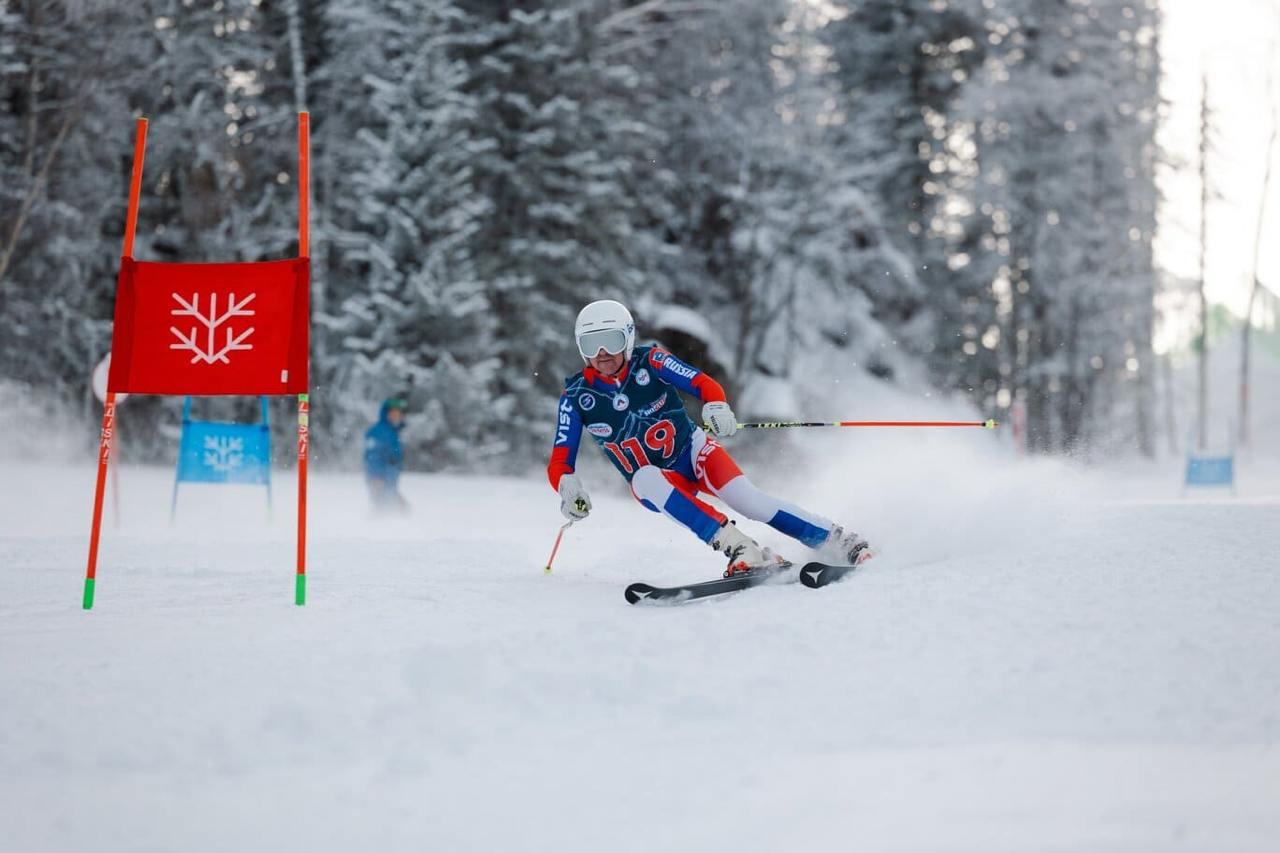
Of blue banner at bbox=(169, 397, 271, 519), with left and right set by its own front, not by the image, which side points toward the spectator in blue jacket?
left

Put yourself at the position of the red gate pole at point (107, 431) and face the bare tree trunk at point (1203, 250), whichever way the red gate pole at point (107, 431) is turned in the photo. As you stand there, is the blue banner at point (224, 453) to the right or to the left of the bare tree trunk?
left

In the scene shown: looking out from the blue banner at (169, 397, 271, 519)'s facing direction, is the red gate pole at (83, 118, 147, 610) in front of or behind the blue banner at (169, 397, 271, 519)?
in front

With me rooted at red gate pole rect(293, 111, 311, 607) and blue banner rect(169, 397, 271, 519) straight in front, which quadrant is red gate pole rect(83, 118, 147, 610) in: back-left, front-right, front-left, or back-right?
front-left

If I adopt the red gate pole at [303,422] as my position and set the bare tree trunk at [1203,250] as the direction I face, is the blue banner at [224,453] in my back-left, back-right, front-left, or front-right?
front-left

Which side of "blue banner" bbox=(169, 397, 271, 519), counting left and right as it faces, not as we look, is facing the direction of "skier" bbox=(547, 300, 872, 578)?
front

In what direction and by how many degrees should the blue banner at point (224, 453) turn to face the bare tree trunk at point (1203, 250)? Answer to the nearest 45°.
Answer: approximately 135° to its left

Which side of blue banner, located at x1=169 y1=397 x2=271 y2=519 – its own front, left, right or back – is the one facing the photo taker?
front

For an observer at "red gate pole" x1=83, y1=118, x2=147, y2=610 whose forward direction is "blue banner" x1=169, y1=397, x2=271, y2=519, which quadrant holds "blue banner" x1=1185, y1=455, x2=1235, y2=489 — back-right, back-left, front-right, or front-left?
front-right

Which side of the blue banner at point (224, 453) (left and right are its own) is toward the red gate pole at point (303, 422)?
front

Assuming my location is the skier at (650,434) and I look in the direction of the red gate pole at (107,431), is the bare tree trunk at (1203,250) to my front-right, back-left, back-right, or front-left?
back-right

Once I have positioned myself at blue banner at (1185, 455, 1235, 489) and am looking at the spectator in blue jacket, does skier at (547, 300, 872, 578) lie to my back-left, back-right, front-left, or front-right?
front-left
